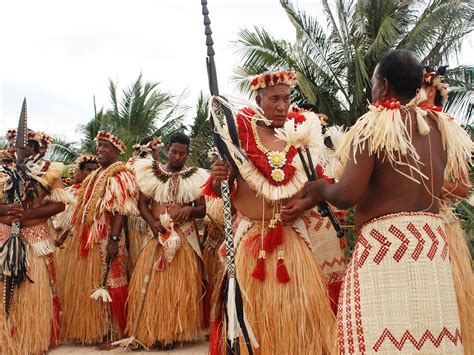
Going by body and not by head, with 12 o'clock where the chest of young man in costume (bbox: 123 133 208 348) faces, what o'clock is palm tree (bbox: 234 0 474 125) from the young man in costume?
The palm tree is roughly at 7 o'clock from the young man in costume.

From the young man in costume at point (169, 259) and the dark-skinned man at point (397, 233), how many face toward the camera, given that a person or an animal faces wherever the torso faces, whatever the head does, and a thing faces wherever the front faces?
1

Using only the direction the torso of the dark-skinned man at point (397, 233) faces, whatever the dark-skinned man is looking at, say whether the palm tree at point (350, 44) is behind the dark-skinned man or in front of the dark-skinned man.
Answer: in front

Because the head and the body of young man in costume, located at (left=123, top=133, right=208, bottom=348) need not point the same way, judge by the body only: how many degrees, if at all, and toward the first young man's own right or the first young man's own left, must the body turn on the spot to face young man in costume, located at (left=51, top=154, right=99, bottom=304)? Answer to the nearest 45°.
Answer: approximately 135° to the first young man's own right

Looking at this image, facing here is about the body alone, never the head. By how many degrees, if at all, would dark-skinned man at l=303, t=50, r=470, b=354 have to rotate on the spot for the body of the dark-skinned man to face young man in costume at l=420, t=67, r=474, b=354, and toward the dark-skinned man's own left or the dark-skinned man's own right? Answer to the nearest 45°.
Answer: approximately 45° to the dark-skinned man's own right

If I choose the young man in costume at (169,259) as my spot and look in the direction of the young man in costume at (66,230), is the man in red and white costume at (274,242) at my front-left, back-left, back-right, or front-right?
back-left

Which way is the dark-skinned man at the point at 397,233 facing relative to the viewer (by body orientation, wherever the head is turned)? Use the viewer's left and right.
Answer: facing away from the viewer and to the left of the viewer

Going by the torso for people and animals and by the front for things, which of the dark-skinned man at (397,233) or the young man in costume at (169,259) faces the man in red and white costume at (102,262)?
the dark-skinned man

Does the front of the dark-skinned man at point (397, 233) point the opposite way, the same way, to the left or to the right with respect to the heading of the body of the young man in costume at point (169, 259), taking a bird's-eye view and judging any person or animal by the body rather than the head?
the opposite way
